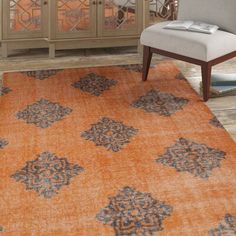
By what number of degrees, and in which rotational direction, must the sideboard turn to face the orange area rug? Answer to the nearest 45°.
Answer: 0° — it already faces it

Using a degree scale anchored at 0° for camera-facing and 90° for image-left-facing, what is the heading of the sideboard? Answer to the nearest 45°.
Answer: approximately 0°
